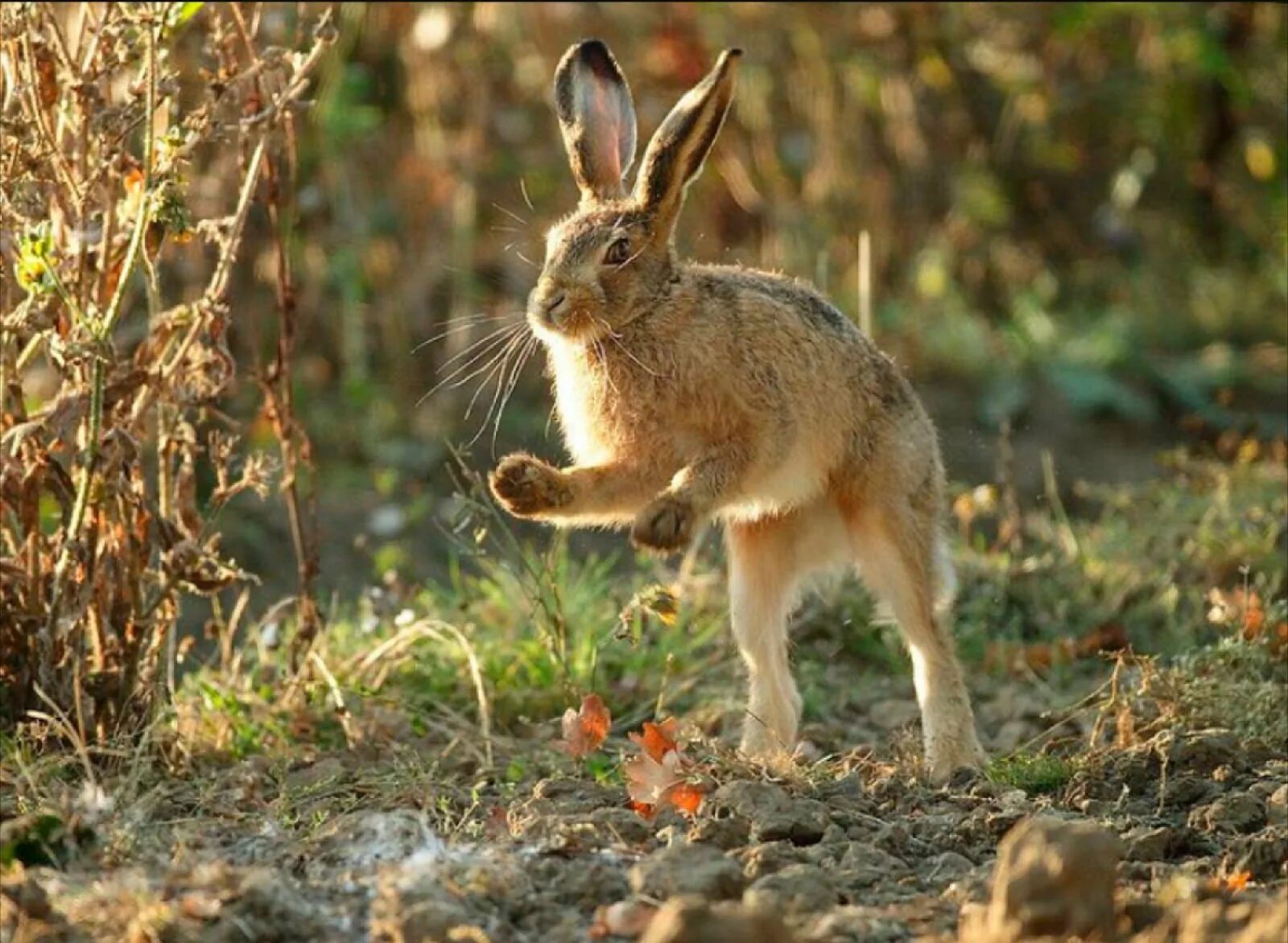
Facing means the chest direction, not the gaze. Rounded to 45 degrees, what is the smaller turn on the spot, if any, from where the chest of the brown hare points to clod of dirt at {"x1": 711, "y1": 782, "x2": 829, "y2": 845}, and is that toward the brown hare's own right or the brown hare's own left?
approximately 45° to the brown hare's own left

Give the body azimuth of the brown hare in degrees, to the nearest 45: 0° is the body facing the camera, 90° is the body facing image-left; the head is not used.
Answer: approximately 45°

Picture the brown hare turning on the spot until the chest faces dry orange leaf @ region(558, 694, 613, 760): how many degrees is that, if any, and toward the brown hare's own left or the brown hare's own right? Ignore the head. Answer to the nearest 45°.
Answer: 0° — it already faces it

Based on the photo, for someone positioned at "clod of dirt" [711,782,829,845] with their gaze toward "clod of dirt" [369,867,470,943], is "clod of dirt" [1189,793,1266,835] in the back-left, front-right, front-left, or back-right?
back-left

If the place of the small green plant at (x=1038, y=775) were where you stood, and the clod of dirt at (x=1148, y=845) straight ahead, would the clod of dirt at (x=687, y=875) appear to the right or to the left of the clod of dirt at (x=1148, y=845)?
right

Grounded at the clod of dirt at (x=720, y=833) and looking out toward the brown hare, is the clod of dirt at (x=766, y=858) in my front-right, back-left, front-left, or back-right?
back-right

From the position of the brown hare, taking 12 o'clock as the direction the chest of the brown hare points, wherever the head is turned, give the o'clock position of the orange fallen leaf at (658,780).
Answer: The orange fallen leaf is roughly at 11 o'clock from the brown hare.

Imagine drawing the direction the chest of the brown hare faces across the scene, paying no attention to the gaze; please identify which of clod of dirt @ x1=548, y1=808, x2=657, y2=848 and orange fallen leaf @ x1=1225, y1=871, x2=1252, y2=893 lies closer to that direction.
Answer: the clod of dirt

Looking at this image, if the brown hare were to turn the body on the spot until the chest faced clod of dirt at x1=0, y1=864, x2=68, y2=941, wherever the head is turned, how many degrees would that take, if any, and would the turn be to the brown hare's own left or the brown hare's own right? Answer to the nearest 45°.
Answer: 0° — it already faces it
